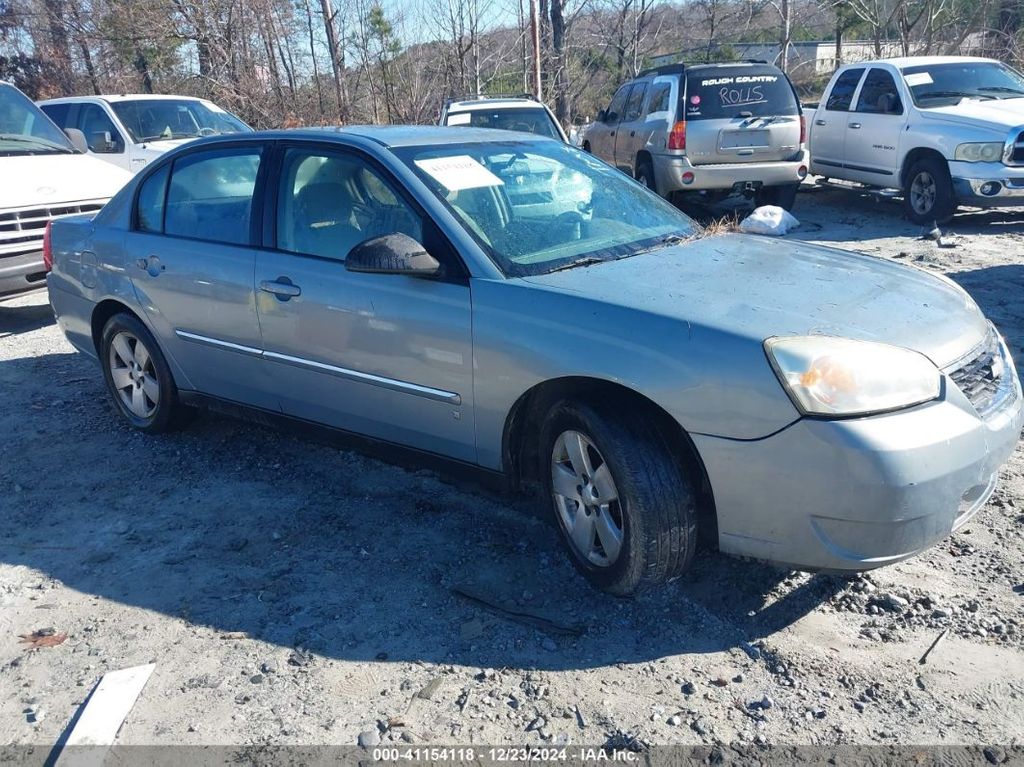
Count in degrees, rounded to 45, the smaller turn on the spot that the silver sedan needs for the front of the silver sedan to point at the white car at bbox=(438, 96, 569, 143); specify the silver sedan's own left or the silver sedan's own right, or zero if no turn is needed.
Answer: approximately 135° to the silver sedan's own left

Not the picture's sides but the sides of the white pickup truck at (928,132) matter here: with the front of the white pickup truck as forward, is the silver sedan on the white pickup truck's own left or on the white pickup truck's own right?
on the white pickup truck's own right

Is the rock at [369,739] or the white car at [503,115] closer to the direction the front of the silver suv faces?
the white car

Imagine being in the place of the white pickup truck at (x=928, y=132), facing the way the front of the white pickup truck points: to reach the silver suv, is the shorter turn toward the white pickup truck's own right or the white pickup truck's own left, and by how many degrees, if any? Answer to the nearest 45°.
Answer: approximately 135° to the white pickup truck's own right

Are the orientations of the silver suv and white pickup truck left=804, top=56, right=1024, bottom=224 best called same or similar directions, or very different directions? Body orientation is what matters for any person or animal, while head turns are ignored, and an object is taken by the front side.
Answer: very different directions

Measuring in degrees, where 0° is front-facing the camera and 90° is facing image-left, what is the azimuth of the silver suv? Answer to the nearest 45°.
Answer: approximately 135°

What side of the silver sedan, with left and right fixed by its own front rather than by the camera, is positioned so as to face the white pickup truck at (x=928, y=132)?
left

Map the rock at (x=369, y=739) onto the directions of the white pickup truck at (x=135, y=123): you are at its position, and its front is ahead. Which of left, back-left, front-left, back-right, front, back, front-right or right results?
front-right

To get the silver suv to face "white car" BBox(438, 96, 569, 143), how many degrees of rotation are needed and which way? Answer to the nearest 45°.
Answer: approximately 45° to its left
